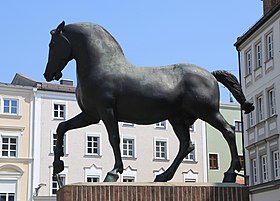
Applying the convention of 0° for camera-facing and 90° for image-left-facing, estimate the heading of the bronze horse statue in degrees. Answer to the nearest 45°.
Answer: approximately 90°

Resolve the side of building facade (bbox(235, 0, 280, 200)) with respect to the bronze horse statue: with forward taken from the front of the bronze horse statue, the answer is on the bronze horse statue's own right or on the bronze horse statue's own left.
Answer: on the bronze horse statue's own right
